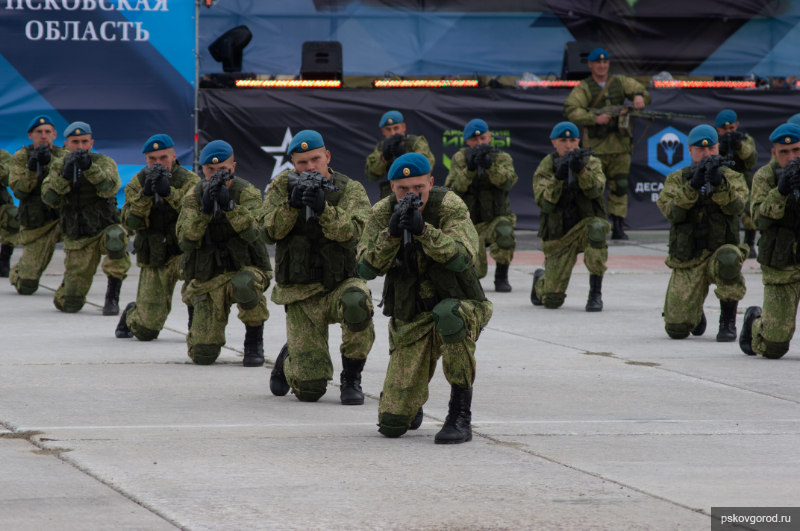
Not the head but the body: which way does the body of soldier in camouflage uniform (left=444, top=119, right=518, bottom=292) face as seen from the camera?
toward the camera

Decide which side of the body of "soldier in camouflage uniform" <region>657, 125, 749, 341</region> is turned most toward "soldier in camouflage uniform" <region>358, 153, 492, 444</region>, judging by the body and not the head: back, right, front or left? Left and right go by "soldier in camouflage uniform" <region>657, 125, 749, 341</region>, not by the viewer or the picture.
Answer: front

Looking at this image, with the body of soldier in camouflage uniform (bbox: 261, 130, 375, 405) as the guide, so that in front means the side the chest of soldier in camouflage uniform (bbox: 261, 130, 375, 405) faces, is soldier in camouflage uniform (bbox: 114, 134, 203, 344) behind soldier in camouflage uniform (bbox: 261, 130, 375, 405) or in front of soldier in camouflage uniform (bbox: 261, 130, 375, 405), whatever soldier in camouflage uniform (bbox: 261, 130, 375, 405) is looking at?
behind

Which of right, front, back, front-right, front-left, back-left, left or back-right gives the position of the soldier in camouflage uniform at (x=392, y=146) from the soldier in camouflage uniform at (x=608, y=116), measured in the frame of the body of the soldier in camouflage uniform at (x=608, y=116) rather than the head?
front-right

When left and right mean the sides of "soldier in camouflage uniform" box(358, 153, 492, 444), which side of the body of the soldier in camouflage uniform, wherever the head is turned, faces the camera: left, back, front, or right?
front

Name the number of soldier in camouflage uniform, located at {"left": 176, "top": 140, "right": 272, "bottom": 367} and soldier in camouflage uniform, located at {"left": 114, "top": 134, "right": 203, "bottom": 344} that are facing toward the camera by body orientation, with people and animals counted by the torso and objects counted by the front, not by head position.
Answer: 2

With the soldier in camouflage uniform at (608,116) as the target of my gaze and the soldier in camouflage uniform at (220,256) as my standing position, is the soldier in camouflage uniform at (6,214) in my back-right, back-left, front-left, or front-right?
front-left

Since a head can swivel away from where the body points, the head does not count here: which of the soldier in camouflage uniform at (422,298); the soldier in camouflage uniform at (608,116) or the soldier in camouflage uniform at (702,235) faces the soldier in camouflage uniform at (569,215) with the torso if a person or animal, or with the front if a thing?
the soldier in camouflage uniform at (608,116)

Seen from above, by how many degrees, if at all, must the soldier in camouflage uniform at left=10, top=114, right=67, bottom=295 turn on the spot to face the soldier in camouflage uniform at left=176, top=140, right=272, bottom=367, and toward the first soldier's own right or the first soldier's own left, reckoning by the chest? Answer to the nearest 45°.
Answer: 0° — they already face them

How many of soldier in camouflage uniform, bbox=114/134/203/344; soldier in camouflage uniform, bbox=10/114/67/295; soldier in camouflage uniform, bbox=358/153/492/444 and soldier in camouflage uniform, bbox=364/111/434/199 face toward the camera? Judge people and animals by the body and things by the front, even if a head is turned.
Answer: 4

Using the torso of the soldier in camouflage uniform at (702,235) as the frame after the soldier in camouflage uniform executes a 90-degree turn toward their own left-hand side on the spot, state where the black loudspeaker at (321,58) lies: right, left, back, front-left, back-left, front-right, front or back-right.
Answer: back-left

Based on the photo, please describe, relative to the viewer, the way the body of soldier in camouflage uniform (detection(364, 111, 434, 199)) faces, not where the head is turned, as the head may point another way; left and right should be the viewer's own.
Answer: facing the viewer

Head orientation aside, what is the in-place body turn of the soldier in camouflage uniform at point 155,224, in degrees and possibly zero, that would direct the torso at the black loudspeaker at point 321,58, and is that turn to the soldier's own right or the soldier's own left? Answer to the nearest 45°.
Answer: approximately 180°

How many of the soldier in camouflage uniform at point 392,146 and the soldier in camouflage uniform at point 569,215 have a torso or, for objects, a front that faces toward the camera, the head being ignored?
2

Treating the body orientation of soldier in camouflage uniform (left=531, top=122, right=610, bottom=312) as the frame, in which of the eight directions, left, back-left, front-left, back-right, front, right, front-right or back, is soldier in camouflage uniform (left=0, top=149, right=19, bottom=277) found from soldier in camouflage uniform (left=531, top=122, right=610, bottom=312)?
right
